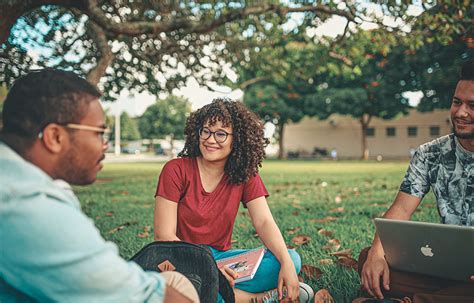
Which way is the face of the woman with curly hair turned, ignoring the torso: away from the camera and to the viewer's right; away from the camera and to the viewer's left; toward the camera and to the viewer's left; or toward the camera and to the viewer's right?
toward the camera and to the viewer's left

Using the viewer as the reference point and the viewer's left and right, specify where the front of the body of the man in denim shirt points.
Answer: facing to the right of the viewer

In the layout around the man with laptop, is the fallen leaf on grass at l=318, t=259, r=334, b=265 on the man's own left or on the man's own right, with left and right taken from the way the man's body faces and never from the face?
on the man's own right

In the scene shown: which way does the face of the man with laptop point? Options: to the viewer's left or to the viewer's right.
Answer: to the viewer's left

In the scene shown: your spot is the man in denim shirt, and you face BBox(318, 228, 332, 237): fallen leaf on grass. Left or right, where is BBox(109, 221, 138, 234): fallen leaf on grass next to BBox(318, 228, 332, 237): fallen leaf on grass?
left

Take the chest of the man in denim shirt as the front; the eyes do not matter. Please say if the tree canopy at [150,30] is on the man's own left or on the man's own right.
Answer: on the man's own left

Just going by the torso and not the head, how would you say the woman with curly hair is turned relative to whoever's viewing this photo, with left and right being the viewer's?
facing the viewer

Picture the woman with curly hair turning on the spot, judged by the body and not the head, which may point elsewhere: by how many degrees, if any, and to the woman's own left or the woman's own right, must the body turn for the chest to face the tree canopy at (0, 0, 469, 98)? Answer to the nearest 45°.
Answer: approximately 180°

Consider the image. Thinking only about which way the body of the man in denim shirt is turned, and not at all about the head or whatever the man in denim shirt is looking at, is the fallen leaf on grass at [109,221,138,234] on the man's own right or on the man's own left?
on the man's own left

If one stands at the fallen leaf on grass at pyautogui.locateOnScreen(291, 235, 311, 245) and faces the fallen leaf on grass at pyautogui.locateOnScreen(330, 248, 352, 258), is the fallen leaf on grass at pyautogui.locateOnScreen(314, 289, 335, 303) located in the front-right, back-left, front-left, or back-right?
front-right

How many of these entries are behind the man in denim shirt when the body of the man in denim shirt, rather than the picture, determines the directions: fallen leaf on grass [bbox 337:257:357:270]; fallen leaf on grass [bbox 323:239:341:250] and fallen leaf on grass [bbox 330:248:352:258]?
0

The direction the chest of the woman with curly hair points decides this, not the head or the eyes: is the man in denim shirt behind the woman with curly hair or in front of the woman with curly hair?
in front

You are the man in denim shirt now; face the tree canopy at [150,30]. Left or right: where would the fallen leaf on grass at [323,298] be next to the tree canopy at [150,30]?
right

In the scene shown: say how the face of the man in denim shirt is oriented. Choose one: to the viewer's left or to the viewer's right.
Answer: to the viewer's right
